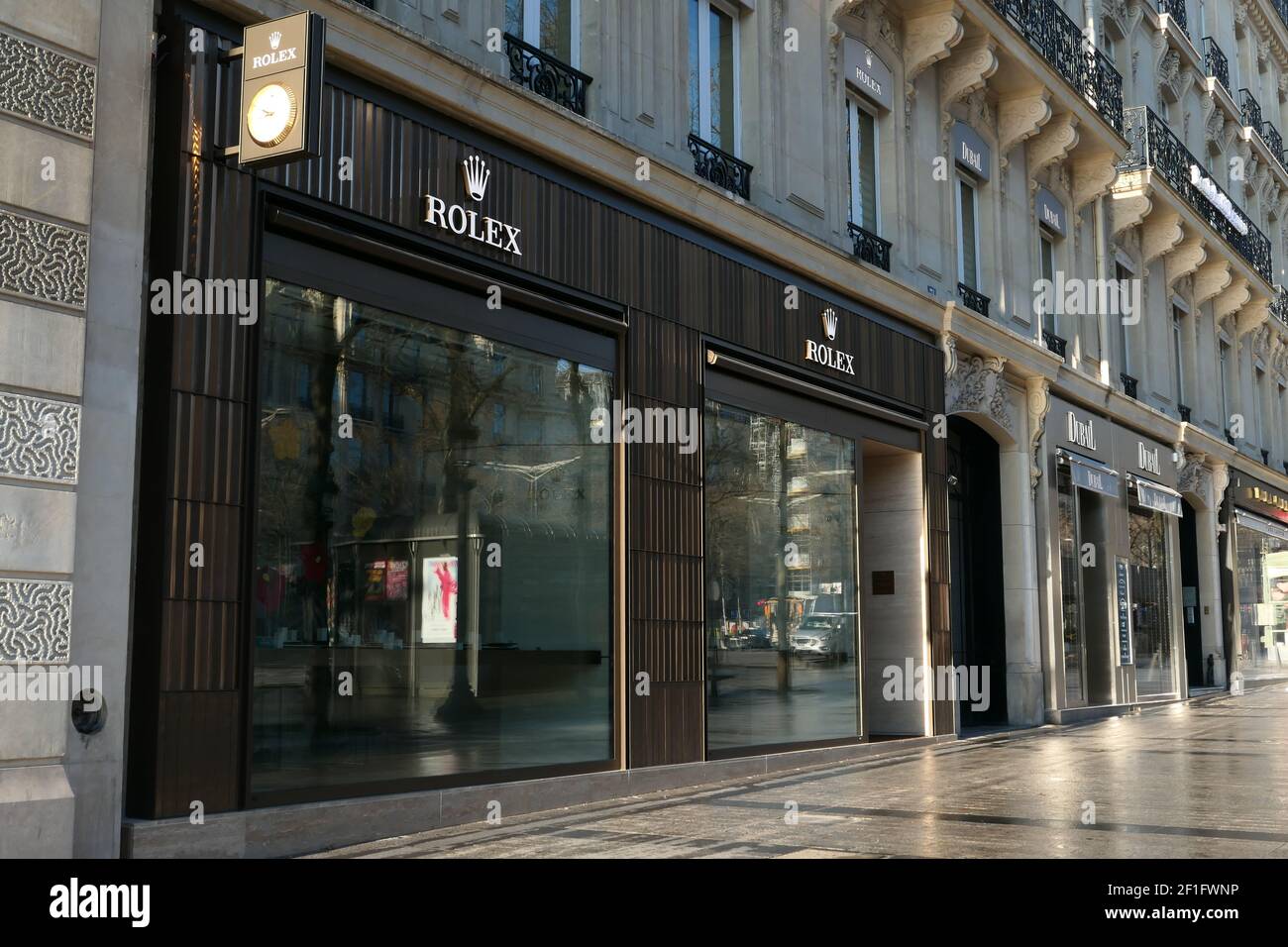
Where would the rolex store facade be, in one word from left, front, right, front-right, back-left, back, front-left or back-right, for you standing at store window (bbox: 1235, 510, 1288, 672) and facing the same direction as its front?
front-right

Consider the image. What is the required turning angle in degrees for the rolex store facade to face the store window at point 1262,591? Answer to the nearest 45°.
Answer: approximately 90° to its left

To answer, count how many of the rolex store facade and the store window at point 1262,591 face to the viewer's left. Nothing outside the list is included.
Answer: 0

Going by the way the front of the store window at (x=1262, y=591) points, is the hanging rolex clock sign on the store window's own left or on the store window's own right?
on the store window's own right

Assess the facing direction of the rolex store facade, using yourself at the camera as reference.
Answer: facing the viewer and to the right of the viewer
